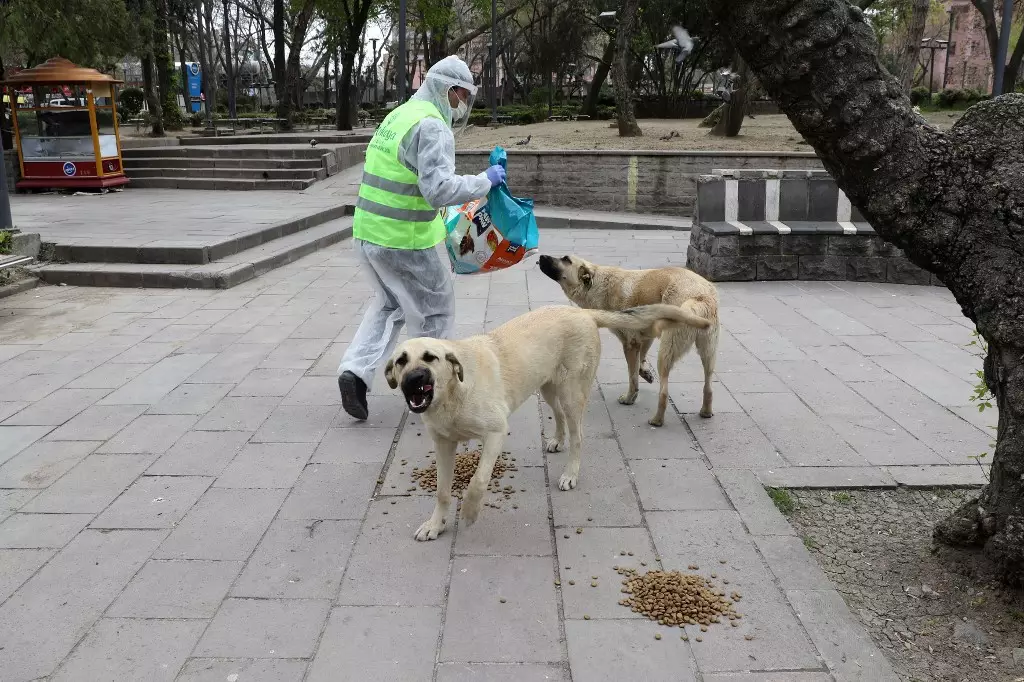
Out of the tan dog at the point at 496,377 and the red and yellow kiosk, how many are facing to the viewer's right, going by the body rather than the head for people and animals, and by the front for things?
0

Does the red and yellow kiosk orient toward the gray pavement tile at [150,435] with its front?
yes

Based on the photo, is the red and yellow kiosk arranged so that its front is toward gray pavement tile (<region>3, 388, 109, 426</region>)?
yes

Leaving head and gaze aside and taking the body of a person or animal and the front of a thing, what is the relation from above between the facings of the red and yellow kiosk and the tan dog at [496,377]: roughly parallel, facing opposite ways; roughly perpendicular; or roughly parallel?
roughly perpendicular

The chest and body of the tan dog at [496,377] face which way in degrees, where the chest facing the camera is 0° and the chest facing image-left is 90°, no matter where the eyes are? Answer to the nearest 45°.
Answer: approximately 45°

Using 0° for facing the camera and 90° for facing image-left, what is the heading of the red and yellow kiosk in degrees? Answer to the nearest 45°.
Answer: approximately 0°

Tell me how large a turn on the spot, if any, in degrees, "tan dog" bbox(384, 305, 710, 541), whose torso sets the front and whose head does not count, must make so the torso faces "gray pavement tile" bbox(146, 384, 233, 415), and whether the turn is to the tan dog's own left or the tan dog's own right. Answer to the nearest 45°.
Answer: approximately 90° to the tan dog's own right

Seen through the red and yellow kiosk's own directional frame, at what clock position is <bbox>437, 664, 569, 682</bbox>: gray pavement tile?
The gray pavement tile is roughly at 12 o'clock from the red and yellow kiosk.

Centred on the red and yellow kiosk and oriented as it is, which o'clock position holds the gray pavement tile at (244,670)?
The gray pavement tile is roughly at 12 o'clock from the red and yellow kiosk.

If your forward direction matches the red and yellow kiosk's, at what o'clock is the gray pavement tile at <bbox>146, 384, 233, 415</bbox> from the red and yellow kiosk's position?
The gray pavement tile is roughly at 12 o'clock from the red and yellow kiosk.

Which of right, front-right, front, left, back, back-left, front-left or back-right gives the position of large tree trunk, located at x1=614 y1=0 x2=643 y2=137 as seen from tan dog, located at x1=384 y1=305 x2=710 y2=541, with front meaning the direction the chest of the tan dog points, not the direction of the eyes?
back-right
